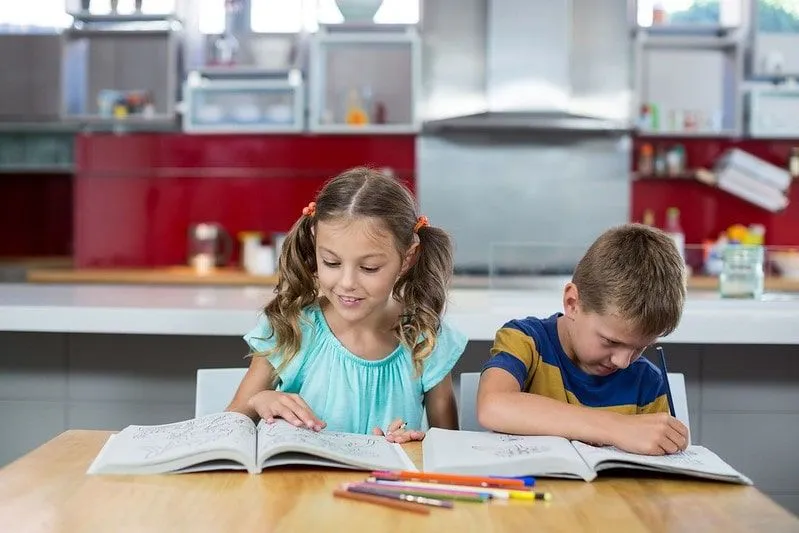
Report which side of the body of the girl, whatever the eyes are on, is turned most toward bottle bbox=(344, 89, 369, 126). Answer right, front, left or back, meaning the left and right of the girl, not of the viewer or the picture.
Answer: back

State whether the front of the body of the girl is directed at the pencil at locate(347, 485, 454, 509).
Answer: yes

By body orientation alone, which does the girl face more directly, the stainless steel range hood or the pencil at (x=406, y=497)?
the pencil

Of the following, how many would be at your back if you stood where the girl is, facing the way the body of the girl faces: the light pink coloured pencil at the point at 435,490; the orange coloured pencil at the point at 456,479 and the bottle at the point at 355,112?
1

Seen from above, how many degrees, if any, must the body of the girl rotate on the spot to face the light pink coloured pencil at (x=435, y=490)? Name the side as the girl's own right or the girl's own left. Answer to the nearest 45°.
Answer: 0° — they already face it

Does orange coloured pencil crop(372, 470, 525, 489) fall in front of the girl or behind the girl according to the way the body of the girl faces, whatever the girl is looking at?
in front

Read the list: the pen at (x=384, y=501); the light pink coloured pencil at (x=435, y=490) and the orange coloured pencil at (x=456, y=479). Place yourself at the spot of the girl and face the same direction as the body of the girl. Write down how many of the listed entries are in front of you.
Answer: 3

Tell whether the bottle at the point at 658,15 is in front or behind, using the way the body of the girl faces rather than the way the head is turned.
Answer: behind

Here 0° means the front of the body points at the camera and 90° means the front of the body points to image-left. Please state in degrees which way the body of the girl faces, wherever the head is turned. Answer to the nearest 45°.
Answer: approximately 0°

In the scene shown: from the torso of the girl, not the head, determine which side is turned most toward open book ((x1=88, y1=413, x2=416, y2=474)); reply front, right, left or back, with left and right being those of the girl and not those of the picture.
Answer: front
